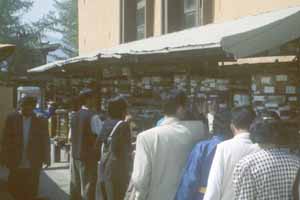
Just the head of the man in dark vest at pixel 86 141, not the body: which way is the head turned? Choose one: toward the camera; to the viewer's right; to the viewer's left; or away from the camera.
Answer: away from the camera

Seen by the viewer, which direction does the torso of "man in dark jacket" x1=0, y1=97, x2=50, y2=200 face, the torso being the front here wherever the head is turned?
toward the camera

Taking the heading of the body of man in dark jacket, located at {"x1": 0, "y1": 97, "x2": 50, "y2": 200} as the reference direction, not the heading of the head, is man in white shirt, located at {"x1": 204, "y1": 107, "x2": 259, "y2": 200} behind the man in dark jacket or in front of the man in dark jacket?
in front

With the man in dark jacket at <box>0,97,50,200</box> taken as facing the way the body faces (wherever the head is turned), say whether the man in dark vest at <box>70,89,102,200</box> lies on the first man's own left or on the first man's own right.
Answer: on the first man's own left

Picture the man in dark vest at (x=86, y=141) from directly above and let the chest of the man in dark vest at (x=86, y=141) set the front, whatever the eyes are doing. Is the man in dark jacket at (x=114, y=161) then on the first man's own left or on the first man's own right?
on the first man's own right

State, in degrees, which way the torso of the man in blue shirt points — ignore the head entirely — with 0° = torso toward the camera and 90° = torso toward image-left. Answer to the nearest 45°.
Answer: approximately 225°

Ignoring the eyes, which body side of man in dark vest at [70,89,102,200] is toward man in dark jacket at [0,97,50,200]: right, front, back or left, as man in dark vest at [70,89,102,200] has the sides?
left

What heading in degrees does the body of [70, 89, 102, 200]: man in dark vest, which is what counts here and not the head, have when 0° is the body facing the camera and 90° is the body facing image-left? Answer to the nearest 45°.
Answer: approximately 225°

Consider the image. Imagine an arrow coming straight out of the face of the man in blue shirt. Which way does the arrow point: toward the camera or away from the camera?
away from the camera
